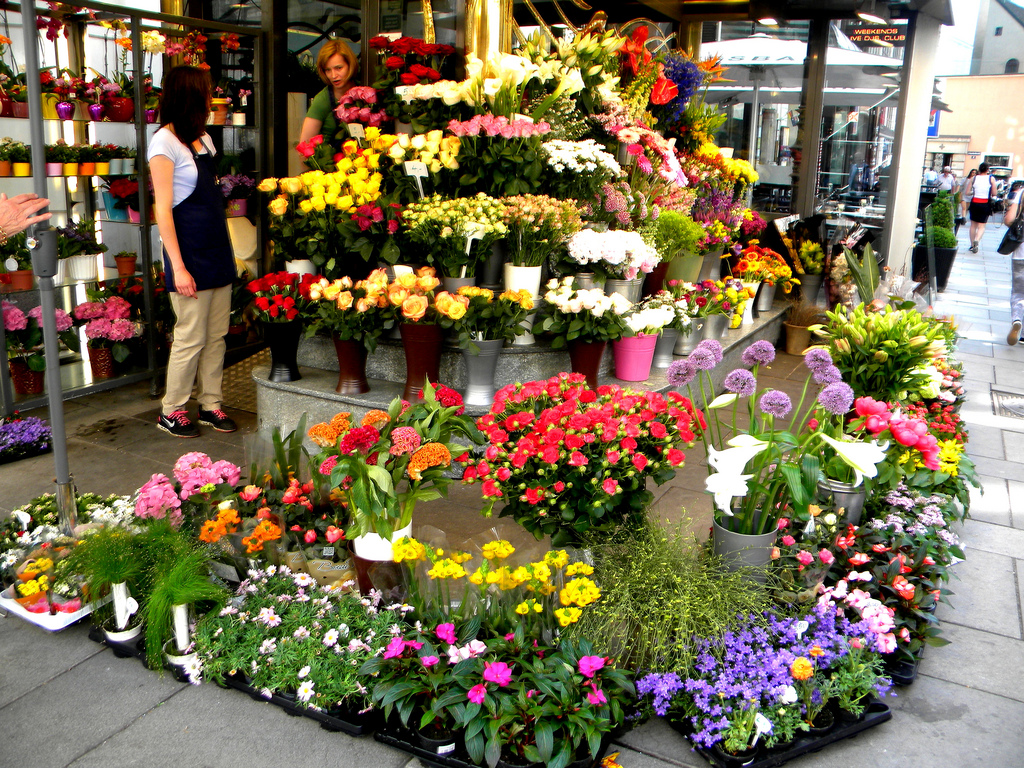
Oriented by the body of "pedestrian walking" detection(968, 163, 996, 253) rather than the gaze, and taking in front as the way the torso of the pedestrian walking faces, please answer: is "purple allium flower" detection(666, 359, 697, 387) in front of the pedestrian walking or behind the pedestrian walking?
behind

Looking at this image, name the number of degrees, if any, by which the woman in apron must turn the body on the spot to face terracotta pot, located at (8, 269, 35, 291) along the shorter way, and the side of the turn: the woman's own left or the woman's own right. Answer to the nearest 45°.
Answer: approximately 180°

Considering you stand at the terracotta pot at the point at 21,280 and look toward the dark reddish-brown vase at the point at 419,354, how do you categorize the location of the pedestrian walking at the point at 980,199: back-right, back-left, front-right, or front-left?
front-left

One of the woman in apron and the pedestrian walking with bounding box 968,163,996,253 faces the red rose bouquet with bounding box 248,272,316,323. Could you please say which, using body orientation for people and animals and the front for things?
the woman in apron

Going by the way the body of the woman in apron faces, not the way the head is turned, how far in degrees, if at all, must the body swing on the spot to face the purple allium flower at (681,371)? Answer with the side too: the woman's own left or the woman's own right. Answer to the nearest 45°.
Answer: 0° — they already face it

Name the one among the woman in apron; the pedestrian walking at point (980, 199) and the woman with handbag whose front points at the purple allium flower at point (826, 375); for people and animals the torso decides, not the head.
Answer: the woman in apron

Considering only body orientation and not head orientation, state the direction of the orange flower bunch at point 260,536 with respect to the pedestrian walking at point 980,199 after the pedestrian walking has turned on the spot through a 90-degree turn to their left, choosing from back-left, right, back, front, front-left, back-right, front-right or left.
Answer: left

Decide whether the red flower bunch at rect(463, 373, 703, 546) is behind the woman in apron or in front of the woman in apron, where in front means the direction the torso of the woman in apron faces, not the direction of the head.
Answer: in front

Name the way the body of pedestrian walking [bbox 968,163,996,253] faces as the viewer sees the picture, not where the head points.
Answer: away from the camera

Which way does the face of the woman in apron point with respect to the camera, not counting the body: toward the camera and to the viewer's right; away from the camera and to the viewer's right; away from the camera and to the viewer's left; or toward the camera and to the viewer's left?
away from the camera and to the viewer's right

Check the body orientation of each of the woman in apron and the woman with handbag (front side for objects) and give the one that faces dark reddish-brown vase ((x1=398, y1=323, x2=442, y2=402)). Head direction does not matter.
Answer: the woman in apron

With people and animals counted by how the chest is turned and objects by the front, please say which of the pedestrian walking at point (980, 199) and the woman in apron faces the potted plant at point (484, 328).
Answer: the woman in apron

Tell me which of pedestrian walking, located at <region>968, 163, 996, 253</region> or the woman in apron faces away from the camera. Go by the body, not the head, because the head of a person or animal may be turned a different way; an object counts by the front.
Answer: the pedestrian walking

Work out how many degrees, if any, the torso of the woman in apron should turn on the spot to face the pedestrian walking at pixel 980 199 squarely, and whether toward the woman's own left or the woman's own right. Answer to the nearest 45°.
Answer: approximately 90° to the woman's own left
